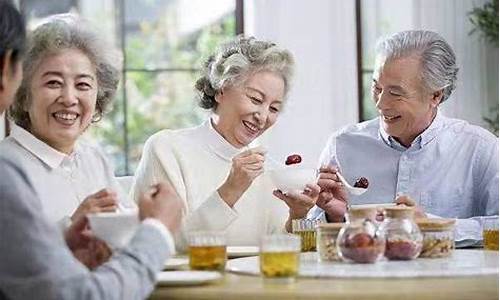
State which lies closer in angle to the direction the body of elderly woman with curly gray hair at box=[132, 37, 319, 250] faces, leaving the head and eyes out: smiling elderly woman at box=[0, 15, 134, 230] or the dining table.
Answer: the dining table

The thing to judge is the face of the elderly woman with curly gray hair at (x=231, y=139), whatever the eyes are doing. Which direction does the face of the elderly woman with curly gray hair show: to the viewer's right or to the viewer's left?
to the viewer's right

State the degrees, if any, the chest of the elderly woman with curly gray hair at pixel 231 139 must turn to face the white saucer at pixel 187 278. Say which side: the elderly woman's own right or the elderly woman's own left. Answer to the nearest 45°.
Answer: approximately 45° to the elderly woman's own right

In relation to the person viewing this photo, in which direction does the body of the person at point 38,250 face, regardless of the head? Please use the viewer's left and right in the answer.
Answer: facing away from the viewer and to the right of the viewer
